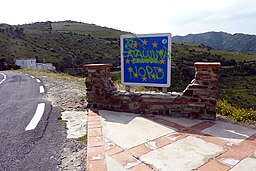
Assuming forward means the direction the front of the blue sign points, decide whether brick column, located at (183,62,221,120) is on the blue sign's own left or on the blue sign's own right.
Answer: on the blue sign's own left

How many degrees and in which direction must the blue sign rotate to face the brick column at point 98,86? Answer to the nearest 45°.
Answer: approximately 90° to its right

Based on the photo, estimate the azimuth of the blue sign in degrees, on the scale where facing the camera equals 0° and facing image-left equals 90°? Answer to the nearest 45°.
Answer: approximately 0°
